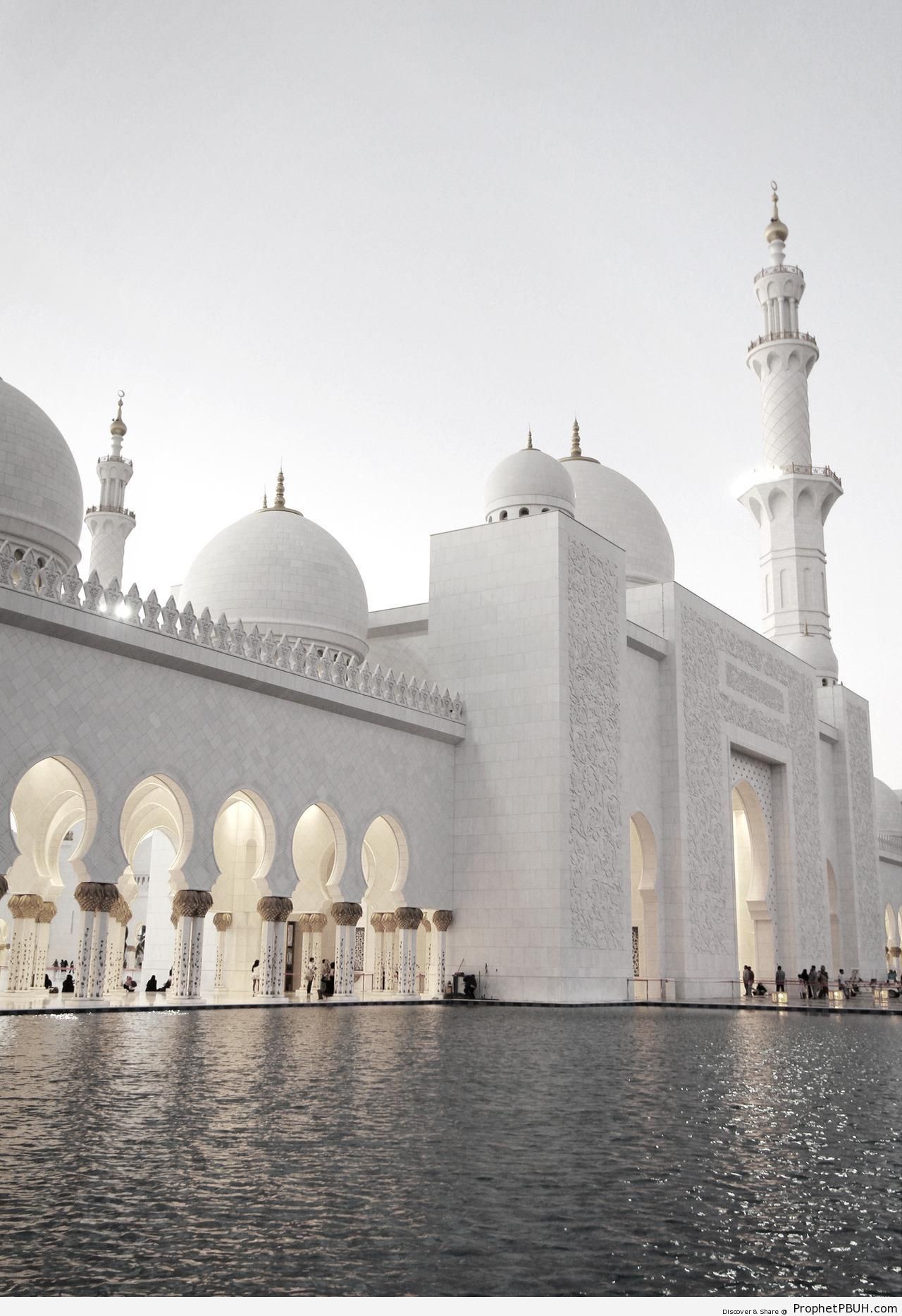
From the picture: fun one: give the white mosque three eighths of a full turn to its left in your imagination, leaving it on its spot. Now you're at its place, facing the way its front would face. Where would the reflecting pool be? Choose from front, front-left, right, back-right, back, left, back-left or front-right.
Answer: back

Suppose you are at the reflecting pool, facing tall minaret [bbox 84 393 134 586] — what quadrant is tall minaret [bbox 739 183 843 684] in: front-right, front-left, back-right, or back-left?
front-right
